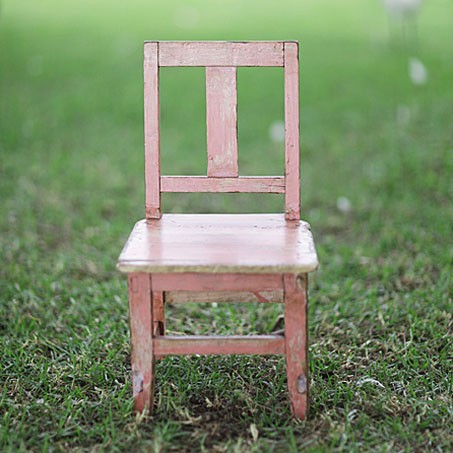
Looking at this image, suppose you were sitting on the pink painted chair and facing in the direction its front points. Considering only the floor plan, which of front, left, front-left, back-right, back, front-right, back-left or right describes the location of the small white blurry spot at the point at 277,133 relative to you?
back

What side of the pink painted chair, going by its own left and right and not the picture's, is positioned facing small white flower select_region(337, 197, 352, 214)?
back

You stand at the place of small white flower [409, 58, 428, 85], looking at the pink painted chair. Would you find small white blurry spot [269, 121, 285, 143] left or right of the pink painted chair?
right

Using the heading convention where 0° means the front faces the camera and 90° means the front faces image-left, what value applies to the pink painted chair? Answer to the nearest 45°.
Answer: approximately 0°

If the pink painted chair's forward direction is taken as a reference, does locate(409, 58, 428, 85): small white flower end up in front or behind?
behind

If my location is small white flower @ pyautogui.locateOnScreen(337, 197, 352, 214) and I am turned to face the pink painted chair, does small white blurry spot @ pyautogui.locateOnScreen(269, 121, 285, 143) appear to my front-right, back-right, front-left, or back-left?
back-right
